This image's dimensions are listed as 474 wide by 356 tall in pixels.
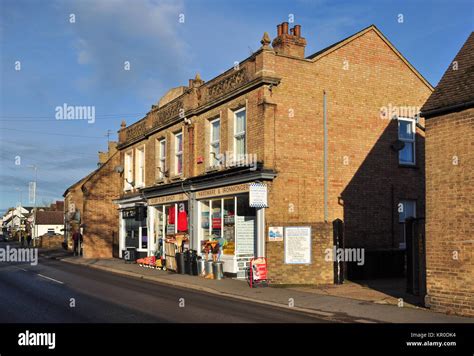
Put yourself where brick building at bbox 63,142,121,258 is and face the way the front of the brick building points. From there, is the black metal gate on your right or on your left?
on your left

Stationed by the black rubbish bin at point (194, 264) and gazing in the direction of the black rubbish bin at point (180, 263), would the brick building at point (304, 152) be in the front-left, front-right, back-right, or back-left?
back-right

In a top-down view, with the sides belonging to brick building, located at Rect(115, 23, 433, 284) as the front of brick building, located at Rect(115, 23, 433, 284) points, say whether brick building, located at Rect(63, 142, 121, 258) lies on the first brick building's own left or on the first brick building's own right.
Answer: on the first brick building's own right

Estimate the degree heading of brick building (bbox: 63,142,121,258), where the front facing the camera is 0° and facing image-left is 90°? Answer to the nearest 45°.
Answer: approximately 45°
